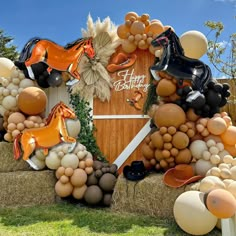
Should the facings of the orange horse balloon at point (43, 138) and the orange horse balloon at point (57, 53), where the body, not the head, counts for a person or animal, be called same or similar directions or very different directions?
same or similar directions

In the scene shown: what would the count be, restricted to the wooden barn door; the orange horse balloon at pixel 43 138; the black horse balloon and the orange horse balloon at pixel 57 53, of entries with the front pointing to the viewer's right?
2

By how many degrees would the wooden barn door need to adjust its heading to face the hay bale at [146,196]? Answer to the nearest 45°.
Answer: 0° — it already faces it

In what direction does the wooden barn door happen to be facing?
toward the camera

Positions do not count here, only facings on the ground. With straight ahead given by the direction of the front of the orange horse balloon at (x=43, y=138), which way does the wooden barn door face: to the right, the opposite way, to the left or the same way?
to the right

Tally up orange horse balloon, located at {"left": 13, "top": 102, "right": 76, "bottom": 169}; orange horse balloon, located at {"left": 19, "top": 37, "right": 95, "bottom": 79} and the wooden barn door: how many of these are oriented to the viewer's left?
0

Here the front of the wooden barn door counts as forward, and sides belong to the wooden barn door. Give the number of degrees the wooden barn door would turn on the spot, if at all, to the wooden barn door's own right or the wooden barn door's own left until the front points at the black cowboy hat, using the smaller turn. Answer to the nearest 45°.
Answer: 0° — it already faces it

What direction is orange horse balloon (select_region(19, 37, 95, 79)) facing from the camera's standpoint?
to the viewer's right

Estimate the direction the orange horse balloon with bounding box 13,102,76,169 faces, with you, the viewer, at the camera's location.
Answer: facing to the right of the viewer

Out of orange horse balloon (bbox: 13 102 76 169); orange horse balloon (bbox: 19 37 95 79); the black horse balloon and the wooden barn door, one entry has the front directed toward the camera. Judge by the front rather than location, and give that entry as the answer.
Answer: the wooden barn door

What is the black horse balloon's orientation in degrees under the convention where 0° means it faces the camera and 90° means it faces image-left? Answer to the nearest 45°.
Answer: approximately 90°

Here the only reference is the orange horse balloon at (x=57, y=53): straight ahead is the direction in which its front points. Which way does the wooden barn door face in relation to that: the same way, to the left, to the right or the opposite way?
to the right
